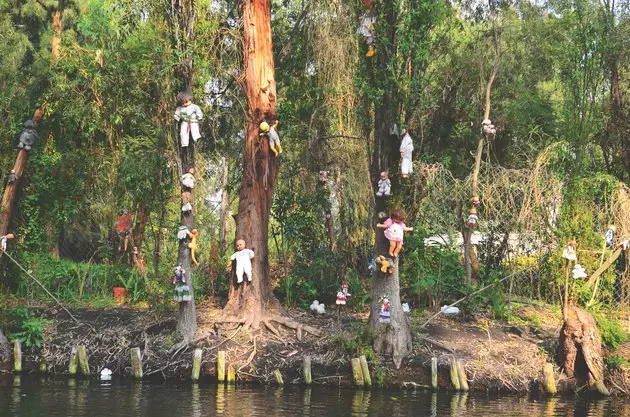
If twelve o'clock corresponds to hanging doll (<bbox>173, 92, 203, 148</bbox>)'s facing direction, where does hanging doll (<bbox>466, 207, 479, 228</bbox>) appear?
hanging doll (<bbox>466, 207, 479, 228</bbox>) is roughly at 9 o'clock from hanging doll (<bbox>173, 92, 203, 148</bbox>).

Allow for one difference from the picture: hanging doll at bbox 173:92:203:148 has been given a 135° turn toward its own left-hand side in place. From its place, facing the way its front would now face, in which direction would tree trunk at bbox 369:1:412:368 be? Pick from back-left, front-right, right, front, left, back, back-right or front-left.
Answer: front-right

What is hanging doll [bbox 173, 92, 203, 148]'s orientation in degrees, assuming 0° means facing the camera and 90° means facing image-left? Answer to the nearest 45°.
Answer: approximately 0°

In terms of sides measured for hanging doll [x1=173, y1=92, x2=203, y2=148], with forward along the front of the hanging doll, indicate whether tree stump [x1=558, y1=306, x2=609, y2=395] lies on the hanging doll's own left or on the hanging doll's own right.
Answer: on the hanging doll's own left

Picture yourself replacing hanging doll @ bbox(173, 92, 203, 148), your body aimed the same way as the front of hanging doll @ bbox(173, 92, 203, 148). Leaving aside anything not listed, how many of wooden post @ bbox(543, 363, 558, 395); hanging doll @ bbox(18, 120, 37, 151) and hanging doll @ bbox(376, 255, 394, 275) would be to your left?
2

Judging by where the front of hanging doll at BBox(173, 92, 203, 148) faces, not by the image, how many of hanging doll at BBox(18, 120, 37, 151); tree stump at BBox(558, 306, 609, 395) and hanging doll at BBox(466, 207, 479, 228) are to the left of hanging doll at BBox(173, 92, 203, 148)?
2

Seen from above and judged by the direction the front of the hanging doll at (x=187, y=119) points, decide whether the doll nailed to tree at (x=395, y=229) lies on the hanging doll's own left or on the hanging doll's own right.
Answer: on the hanging doll's own left

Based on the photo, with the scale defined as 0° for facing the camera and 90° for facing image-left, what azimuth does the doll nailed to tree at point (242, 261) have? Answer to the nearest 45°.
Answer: approximately 0°
